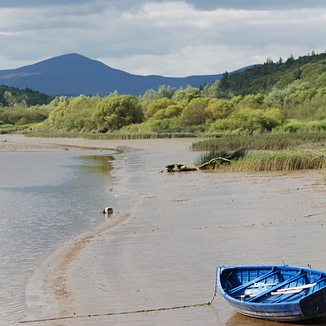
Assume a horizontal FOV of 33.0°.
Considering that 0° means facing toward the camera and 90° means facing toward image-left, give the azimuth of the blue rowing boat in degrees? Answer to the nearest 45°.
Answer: approximately 135°
